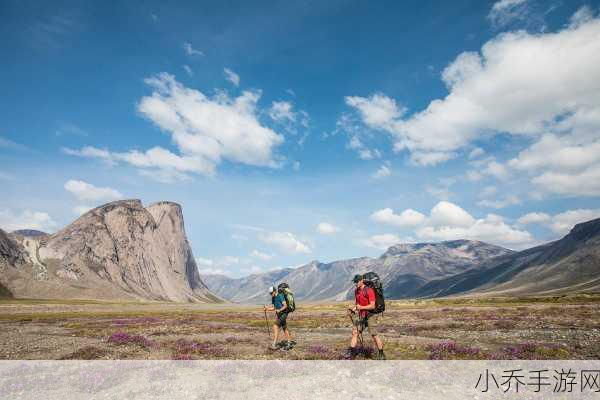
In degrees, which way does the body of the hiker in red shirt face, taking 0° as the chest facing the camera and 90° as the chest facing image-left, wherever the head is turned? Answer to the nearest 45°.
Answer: approximately 45°
